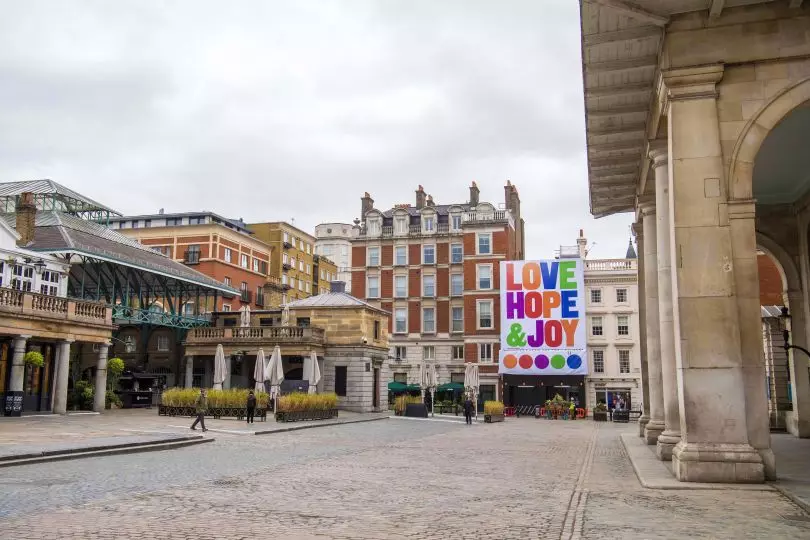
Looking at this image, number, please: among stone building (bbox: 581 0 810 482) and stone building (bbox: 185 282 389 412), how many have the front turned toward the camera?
1

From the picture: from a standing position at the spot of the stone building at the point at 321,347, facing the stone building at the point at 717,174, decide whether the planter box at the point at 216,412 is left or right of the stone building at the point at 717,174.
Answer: right

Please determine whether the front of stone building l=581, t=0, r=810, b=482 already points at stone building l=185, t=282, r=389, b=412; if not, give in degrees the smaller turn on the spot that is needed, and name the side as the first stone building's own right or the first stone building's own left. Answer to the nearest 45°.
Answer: approximately 45° to the first stone building's own right

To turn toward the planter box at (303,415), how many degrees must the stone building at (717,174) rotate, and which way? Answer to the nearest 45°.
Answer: approximately 45° to its right

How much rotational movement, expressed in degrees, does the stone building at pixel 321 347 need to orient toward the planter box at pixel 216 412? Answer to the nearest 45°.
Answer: approximately 45° to its right

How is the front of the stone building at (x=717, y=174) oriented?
to the viewer's left

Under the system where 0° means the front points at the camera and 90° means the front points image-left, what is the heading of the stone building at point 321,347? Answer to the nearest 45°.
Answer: approximately 0°

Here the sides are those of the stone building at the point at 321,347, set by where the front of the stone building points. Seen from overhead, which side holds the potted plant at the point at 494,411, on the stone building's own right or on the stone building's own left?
on the stone building's own left

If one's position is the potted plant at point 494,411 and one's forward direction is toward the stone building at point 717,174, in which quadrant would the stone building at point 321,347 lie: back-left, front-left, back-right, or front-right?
back-right

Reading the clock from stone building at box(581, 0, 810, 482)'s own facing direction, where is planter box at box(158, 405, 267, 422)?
The planter box is roughly at 1 o'clock from the stone building.
